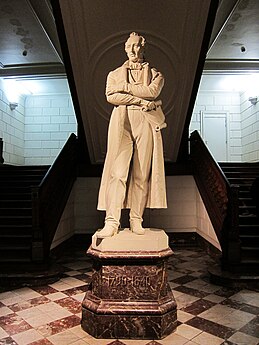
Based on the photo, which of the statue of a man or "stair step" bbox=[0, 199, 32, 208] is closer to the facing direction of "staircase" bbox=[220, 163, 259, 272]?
the statue of a man

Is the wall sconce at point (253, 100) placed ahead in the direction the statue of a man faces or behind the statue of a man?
behind

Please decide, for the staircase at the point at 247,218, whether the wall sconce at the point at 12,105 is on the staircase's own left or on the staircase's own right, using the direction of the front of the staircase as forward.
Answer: on the staircase's own right

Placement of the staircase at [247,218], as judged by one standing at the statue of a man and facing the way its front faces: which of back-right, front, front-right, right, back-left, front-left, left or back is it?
back-left

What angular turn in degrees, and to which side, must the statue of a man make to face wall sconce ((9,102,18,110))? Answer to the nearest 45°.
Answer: approximately 135° to its right

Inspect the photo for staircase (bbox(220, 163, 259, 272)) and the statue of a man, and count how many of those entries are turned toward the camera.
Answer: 2

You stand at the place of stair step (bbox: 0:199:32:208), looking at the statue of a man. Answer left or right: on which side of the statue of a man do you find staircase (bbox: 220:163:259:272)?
left

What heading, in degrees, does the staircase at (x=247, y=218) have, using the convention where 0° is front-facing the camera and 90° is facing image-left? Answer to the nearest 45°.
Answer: approximately 0°
